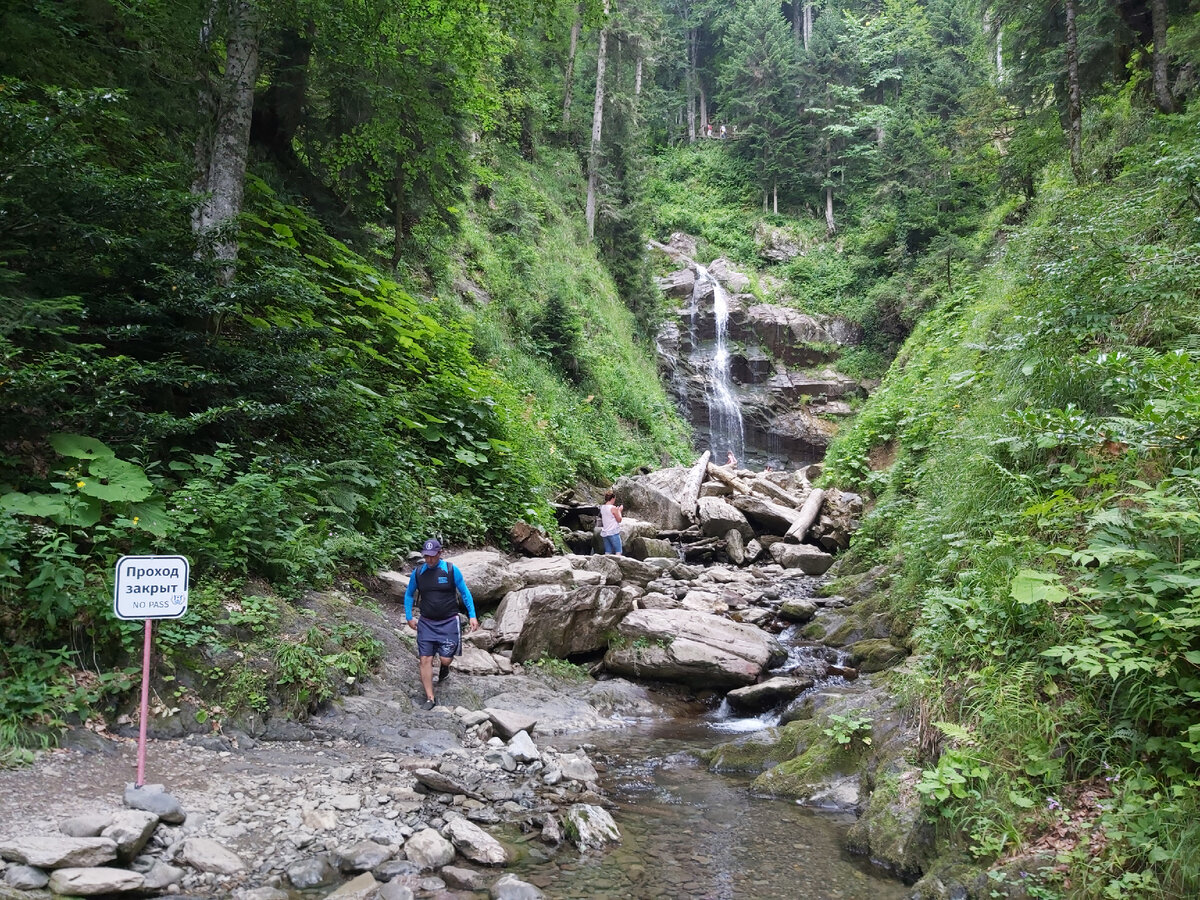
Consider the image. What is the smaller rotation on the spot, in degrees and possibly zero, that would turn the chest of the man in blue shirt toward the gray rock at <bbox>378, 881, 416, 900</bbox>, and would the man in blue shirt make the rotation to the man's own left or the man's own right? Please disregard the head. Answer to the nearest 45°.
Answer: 0° — they already face it

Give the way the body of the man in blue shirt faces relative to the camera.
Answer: toward the camera

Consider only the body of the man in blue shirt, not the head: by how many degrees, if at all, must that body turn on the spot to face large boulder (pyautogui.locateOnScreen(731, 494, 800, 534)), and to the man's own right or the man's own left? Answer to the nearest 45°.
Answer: approximately 135° to the man's own left

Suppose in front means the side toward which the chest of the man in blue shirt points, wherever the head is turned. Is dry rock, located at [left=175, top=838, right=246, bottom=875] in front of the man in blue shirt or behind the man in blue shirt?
in front

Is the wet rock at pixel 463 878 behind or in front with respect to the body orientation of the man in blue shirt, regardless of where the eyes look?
in front

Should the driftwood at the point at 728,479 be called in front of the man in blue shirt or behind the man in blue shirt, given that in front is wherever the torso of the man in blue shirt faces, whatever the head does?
behind

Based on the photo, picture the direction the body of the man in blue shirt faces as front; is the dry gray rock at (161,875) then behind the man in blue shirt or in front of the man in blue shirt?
in front

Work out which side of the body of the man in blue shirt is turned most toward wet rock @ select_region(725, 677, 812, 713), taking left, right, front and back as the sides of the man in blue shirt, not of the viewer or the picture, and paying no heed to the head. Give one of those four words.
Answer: left

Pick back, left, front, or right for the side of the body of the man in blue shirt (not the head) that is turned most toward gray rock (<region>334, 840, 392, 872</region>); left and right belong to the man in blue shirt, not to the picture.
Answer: front

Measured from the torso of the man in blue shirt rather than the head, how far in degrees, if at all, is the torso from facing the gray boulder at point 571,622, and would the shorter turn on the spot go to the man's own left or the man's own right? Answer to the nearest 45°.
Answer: approximately 135° to the man's own left

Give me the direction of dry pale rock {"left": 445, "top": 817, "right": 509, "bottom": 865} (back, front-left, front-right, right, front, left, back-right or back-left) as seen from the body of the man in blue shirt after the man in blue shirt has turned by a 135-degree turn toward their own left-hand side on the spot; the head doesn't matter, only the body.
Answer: back-right
